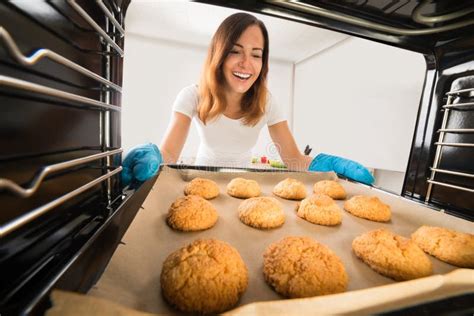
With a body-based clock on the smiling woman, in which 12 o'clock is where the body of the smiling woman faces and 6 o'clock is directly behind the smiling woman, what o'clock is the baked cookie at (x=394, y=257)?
The baked cookie is roughly at 11 o'clock from the smiling woman.

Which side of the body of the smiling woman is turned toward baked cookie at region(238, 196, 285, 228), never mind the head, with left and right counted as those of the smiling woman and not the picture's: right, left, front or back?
front

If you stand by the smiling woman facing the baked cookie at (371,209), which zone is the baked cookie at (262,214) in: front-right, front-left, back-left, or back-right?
front-right

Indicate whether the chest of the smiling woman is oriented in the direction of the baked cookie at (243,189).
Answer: yes

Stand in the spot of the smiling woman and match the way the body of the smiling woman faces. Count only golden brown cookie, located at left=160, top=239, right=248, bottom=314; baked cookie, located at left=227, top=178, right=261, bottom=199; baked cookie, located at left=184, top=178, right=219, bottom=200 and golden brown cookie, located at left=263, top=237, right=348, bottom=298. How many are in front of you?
4

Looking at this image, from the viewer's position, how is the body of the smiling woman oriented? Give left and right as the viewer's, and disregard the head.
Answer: facing the viewer

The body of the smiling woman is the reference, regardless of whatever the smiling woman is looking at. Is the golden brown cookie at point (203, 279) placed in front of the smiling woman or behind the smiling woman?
in front

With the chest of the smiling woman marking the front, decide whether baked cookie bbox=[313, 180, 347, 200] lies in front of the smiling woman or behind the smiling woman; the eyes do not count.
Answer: in front

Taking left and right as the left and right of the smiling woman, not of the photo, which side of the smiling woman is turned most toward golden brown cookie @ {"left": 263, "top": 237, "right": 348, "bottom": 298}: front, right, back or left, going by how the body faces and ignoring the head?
front

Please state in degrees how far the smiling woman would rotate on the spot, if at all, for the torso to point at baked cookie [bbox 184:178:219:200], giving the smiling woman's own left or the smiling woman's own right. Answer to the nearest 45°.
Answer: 0° — they already face it

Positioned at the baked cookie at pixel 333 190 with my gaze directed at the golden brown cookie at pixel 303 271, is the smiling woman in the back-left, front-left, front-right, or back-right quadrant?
back-right

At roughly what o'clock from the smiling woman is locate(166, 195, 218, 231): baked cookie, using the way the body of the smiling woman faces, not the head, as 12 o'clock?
The baked cookie is roughly at 12 o'clock from the smiling woman.
